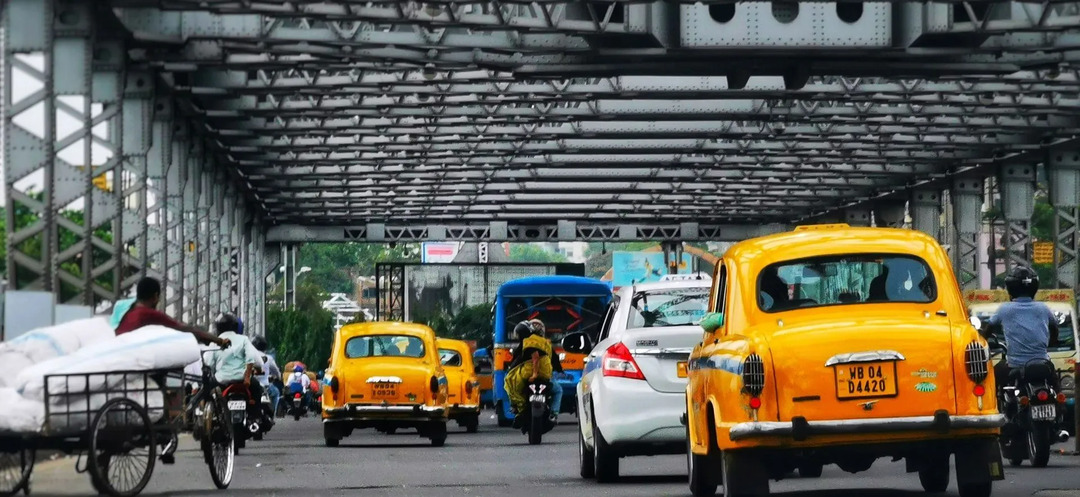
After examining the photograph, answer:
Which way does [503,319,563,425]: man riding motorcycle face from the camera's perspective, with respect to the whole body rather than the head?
away from the camera

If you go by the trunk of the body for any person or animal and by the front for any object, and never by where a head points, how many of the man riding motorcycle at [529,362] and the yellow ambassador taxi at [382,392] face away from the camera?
2

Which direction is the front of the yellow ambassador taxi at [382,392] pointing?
away from the camera

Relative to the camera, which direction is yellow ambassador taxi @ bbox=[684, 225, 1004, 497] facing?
away from the camera

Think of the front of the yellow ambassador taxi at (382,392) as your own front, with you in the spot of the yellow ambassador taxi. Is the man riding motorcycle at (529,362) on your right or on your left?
on your right

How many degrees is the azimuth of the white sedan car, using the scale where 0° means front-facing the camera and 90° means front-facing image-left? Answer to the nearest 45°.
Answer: approximately 180°

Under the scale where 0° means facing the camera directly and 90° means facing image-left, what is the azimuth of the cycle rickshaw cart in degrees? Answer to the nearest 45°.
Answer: approximately 225°

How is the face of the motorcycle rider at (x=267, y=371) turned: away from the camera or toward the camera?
away from the camera

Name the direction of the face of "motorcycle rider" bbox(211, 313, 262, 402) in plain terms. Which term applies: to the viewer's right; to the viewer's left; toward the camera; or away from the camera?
away from the camera

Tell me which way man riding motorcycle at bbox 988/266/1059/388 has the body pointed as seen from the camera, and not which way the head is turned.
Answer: away from the camera

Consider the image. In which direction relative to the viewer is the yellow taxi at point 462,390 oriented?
away from the camera

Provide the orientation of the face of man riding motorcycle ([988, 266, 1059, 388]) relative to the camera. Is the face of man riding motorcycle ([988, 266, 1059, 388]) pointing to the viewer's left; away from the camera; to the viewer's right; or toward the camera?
away from the camera
